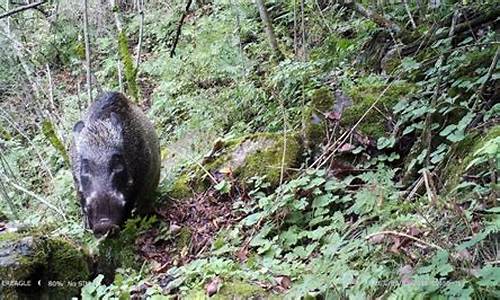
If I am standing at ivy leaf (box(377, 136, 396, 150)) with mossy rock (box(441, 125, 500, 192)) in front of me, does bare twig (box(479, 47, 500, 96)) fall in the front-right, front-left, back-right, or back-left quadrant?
front-left

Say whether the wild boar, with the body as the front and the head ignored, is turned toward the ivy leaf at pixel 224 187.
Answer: no

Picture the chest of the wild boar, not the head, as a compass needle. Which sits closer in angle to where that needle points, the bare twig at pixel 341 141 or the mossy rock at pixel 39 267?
the mossy rock

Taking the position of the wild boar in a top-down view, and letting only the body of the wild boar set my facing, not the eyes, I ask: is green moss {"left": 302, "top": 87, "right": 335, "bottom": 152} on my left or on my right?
on my left

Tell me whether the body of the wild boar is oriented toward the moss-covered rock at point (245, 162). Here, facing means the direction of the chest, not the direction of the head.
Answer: no

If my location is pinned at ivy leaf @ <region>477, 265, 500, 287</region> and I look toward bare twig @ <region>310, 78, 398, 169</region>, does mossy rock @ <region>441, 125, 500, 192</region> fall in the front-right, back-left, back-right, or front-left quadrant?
front-right

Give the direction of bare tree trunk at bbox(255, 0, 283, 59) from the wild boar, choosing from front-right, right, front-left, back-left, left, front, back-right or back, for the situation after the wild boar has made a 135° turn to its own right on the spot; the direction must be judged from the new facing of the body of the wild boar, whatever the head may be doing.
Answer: right

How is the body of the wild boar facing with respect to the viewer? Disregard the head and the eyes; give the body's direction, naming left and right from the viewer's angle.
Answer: facing the viewer

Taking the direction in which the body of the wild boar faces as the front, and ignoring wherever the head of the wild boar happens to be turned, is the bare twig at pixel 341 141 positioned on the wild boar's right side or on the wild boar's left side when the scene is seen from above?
on the wild boar's left side

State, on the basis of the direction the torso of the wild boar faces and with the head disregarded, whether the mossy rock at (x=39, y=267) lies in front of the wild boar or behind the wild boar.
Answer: in front

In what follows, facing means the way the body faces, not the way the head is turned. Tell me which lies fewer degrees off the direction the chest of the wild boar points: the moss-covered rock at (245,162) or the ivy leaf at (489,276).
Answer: the ivy leaf

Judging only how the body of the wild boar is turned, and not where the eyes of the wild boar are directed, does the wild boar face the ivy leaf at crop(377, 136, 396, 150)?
no

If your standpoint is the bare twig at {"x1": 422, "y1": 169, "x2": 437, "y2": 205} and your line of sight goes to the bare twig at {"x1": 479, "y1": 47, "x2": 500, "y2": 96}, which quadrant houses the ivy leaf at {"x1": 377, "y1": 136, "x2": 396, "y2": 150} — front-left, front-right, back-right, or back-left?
front-left

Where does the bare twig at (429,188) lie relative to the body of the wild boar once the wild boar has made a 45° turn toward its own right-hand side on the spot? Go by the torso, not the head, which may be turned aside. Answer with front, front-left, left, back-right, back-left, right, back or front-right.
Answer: left

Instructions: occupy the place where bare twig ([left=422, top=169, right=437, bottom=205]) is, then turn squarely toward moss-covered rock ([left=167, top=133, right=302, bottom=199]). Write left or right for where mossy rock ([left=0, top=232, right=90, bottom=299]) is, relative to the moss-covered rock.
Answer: left

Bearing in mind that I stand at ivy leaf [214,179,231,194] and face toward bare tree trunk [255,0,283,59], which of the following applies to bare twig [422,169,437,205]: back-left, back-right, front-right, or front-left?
back-right
